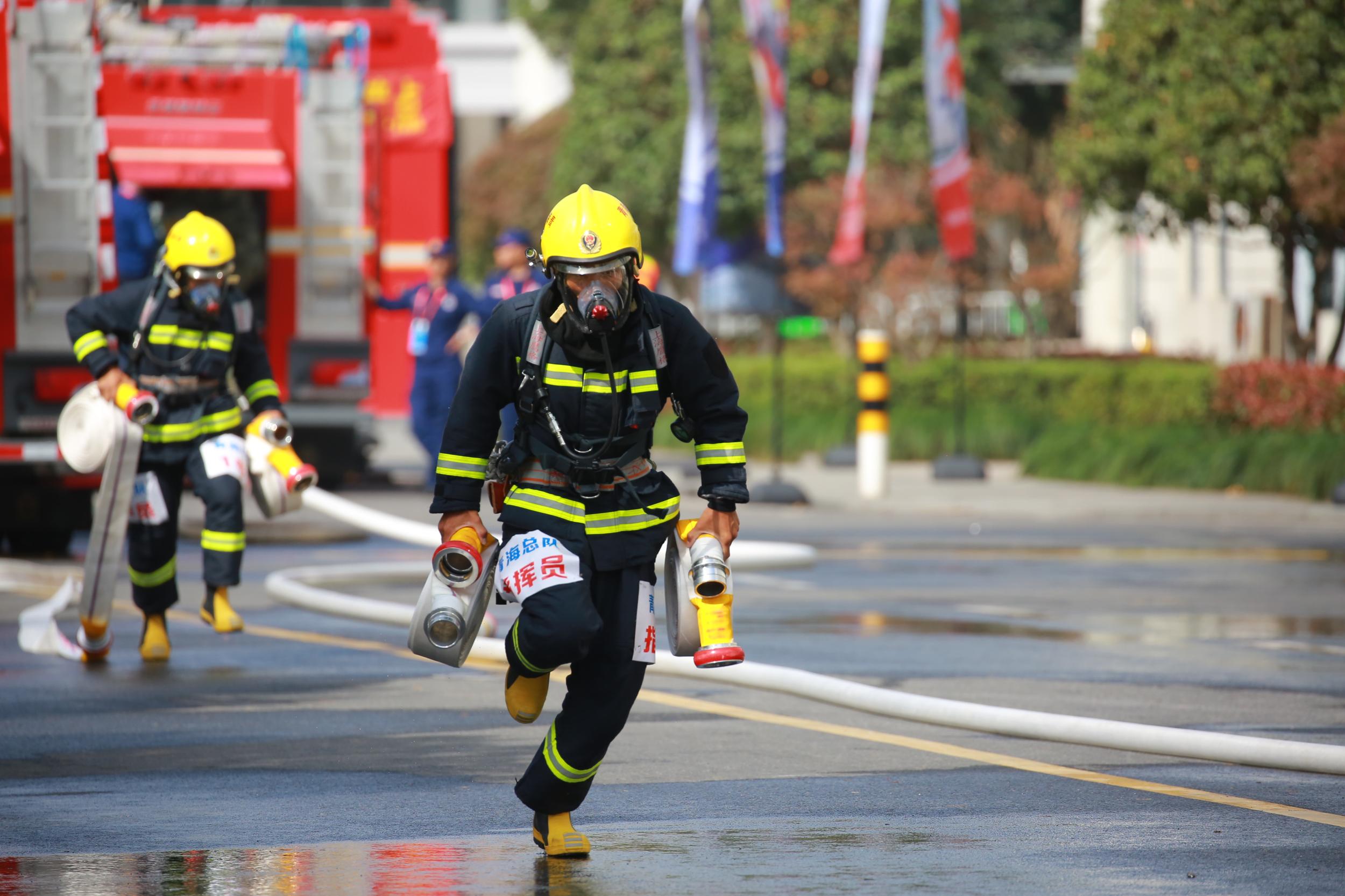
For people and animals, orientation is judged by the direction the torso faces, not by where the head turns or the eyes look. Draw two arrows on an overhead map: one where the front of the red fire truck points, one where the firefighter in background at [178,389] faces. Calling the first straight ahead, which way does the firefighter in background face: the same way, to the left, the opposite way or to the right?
the opposite way

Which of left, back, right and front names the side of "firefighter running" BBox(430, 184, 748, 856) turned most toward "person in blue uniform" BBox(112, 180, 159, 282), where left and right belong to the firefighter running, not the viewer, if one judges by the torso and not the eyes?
back

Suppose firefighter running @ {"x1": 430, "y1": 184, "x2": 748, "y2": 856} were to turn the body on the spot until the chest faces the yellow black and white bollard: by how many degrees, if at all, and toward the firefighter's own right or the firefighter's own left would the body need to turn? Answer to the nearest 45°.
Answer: approximately 180°

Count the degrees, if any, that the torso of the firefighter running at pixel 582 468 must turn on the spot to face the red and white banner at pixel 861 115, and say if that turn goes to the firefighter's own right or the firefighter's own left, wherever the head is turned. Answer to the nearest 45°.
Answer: approximately 180°

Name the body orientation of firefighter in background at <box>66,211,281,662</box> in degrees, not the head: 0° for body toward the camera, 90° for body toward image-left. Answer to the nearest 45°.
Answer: approximately 0°

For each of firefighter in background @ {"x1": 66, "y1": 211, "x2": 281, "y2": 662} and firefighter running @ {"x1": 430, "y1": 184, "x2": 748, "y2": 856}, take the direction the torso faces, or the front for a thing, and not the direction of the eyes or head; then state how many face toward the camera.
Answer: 2

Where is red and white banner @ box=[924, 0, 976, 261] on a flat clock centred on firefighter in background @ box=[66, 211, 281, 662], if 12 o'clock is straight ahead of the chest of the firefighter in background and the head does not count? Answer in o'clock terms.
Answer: The red and white banner is roughly at 7 o'clock from the firefighter in background.

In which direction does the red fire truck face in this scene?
away from the camera

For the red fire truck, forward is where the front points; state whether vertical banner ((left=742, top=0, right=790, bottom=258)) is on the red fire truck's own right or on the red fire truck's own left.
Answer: on the red fire truck's own right

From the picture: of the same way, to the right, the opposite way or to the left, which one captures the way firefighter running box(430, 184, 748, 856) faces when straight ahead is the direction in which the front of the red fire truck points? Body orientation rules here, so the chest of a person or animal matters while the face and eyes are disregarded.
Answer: the opposite way
